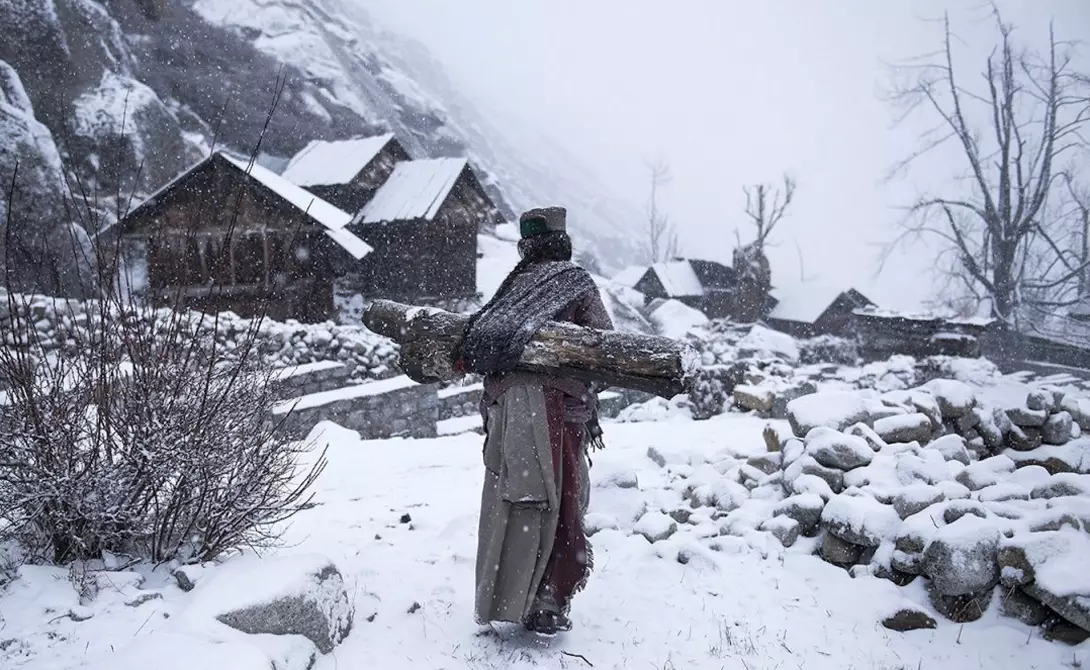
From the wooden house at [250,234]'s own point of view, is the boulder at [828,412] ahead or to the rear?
ahead

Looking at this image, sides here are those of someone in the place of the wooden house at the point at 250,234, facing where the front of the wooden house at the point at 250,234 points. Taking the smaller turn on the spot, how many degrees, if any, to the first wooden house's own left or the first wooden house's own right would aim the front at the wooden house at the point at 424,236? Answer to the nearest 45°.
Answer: approximately 135° to the first wooden house's own left

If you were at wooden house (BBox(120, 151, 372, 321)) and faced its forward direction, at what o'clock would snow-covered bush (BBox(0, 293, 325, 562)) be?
The snow-covered bush is roughly at 12 o'clock from the wooden house.

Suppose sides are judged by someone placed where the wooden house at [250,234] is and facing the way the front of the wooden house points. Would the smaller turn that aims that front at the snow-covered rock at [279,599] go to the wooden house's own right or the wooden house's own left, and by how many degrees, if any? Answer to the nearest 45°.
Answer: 0° — it already faces it

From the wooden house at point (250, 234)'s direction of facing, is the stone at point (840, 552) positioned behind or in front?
in front

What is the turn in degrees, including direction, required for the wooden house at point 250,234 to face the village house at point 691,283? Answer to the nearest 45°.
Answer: approximately 135° to its left

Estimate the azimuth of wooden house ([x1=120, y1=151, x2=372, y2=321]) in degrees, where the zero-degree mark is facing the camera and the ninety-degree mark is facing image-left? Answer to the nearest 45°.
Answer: approximately 0°

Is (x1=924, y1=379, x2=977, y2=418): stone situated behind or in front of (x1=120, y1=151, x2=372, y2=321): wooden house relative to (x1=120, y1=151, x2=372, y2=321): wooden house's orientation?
in front
